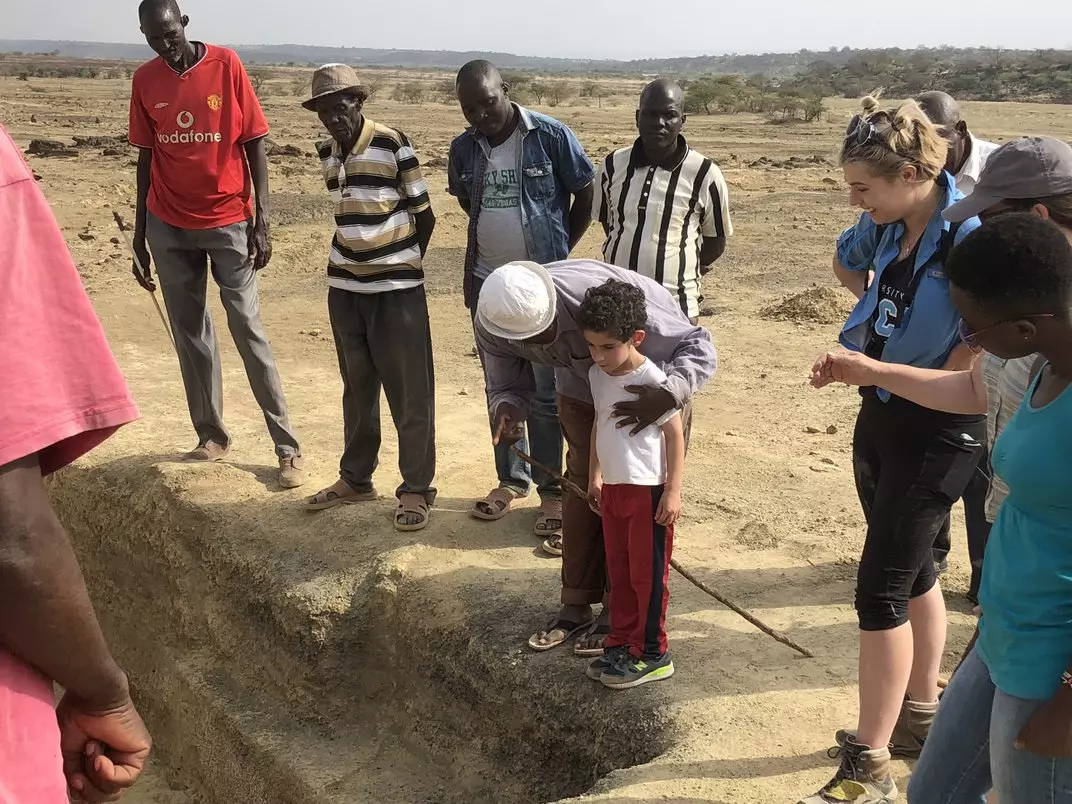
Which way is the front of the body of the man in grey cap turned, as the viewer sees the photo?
to the viewer's left

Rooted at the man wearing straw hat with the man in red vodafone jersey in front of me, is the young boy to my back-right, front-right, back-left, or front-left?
back-left

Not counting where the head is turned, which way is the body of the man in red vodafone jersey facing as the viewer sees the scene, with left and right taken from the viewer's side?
facing the viewer

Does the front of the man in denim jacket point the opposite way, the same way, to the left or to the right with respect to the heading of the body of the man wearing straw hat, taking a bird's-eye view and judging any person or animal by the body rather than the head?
the same way

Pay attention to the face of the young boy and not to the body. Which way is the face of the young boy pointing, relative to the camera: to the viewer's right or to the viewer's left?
to the viewer's left

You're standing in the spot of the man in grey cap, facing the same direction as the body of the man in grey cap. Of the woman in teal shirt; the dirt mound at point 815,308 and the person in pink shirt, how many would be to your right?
1

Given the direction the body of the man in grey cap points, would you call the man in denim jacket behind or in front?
in front

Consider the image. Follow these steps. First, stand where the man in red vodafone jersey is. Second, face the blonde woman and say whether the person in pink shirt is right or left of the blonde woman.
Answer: right

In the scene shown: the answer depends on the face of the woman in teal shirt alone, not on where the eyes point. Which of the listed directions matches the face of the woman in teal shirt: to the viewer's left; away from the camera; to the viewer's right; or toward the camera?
to the viewer's left

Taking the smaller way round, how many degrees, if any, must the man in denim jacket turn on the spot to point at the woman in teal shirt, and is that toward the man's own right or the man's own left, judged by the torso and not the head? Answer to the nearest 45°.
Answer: approximately 45° to the man's own left

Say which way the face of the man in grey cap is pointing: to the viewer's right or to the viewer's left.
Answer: to the viewer's left

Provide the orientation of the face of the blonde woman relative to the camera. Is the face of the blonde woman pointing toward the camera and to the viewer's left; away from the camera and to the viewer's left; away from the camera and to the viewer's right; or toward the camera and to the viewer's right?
toward the camera and to the viewer's left

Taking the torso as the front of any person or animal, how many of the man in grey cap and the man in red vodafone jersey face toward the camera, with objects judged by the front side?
1

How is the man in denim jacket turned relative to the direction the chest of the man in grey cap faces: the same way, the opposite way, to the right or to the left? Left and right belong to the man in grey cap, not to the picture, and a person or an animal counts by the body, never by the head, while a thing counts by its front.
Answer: to the left

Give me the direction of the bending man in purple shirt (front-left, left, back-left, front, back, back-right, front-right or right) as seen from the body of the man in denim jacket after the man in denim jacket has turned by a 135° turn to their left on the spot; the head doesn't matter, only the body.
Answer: right

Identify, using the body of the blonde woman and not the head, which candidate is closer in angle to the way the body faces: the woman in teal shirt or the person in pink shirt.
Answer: the person in pink shirt

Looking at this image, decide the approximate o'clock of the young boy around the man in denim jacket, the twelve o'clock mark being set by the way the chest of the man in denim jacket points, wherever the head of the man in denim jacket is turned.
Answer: The young boy is roughly at 10 o'clock from the man in denim jacket.
